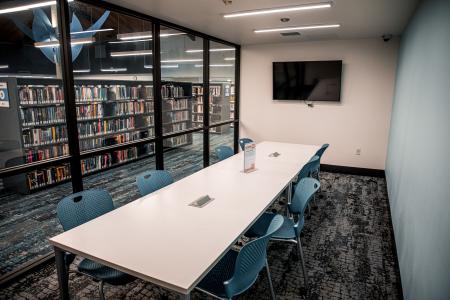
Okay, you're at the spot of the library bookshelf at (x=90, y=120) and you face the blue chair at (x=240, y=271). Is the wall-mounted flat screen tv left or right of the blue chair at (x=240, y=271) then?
left

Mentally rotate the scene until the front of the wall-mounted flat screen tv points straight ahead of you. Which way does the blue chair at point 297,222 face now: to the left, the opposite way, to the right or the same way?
to the right

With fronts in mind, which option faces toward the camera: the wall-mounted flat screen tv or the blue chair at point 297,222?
the wall-mounted flat screen tv

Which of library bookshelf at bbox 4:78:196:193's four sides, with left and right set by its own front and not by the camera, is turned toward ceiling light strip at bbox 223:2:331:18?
front

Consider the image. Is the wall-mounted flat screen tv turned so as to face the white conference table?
yes

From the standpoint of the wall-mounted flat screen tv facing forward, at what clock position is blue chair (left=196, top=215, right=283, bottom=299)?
The blue chair is roughly at 12 o'clock from the wall-mounted flat screen tv.

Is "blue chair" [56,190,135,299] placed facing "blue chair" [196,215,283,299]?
yes

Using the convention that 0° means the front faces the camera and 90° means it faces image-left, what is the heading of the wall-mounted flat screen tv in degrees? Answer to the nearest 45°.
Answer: approximately 0°

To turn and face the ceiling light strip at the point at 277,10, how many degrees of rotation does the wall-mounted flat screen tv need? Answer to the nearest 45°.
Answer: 0° — it already faces it

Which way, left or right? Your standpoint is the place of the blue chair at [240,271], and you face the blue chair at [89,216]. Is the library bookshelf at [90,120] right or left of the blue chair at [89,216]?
right

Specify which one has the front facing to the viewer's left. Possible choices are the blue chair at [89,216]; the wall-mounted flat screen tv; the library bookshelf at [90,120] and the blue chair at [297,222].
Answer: the blue chair at [297,222]

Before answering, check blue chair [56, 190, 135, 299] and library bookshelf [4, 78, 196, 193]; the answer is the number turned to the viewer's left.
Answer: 0

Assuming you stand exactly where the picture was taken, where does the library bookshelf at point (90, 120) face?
facing the viewer and to the right of the viewer

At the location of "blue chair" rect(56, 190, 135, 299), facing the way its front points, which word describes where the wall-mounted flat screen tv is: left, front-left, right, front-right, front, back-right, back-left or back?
left

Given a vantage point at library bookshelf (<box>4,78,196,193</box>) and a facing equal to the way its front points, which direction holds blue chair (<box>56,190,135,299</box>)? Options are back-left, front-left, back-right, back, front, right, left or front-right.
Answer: front-right

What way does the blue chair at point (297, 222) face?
to the viewer's left

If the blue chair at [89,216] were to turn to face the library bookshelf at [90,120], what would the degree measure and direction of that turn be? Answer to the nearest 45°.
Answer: approximately 135° to its left

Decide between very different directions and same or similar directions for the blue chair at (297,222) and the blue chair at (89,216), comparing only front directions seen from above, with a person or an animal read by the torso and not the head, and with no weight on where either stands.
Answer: very different directions

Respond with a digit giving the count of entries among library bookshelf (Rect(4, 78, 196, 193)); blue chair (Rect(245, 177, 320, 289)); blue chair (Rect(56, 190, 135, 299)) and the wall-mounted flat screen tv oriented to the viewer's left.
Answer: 1

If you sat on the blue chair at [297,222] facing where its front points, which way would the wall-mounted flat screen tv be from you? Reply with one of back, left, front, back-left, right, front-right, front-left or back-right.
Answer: right

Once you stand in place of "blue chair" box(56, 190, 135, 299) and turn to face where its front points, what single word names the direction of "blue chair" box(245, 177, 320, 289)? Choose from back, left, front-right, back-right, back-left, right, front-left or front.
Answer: front-left
